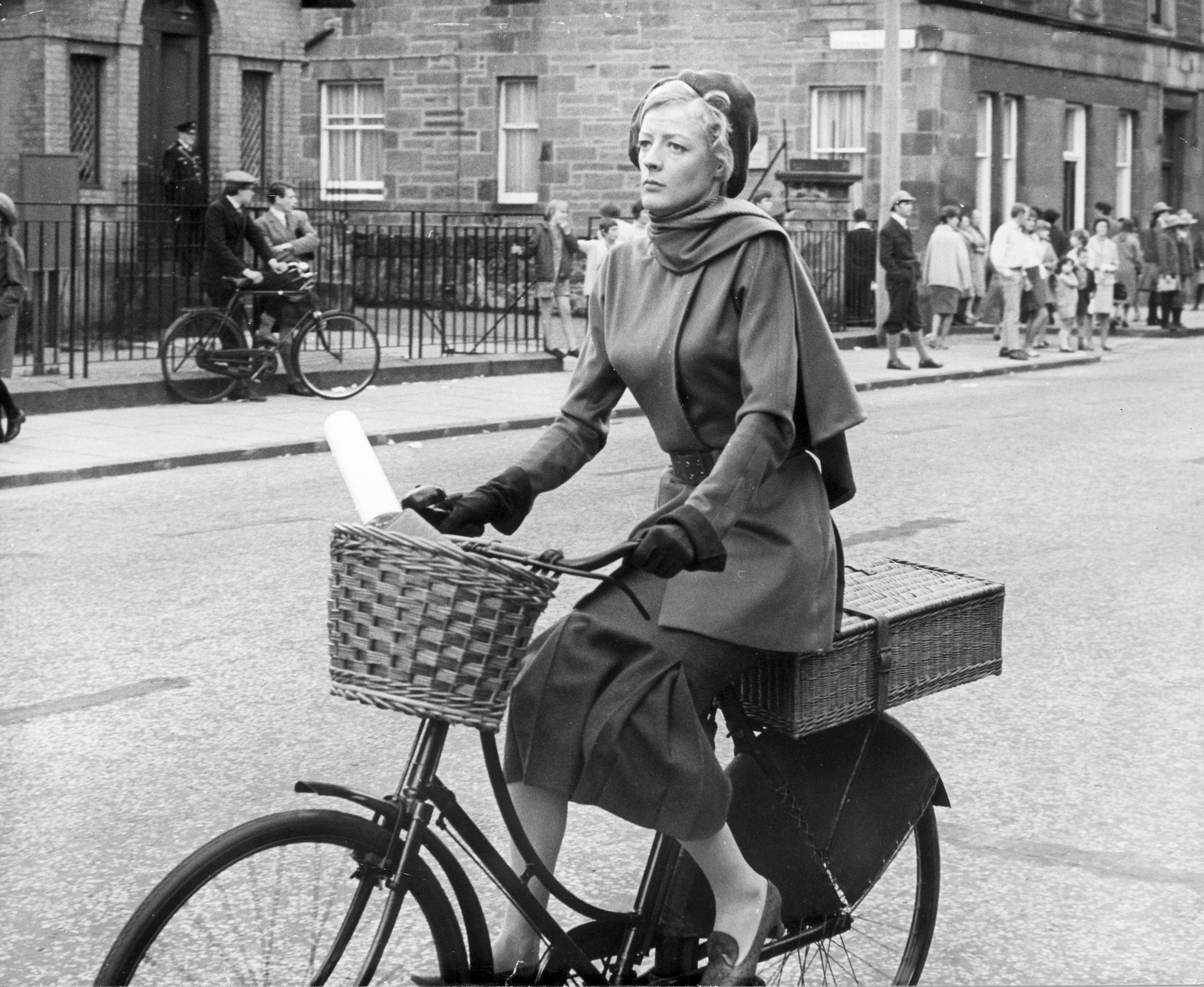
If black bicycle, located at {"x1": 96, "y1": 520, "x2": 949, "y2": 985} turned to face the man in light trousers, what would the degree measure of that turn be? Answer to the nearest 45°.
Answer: approximately 135° to its right

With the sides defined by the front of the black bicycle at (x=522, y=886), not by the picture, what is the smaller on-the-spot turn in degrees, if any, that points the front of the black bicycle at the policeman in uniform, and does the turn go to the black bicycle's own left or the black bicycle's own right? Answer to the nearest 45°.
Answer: approximately 135° to the black bicycle's own right

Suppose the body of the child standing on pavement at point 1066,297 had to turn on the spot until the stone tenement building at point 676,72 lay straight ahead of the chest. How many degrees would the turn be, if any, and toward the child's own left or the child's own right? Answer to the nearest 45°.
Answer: approximately 135° to the child's own right

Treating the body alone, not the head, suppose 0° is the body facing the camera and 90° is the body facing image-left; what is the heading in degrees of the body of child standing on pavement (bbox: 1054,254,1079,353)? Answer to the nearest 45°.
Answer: approximately 0°

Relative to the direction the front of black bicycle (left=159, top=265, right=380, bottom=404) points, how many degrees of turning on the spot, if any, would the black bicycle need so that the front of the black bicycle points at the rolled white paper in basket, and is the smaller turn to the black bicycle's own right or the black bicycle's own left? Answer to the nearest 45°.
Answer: approximately 90° to the black bicycle's own right

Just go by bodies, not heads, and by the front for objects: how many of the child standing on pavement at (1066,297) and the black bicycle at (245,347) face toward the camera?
1

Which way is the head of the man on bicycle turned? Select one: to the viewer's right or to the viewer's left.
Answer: to the viewer's right

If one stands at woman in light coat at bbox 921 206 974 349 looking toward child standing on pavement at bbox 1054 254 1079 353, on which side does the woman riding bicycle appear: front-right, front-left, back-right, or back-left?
back-right

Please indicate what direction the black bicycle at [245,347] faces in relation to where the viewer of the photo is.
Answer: facing to the right of the viewer
